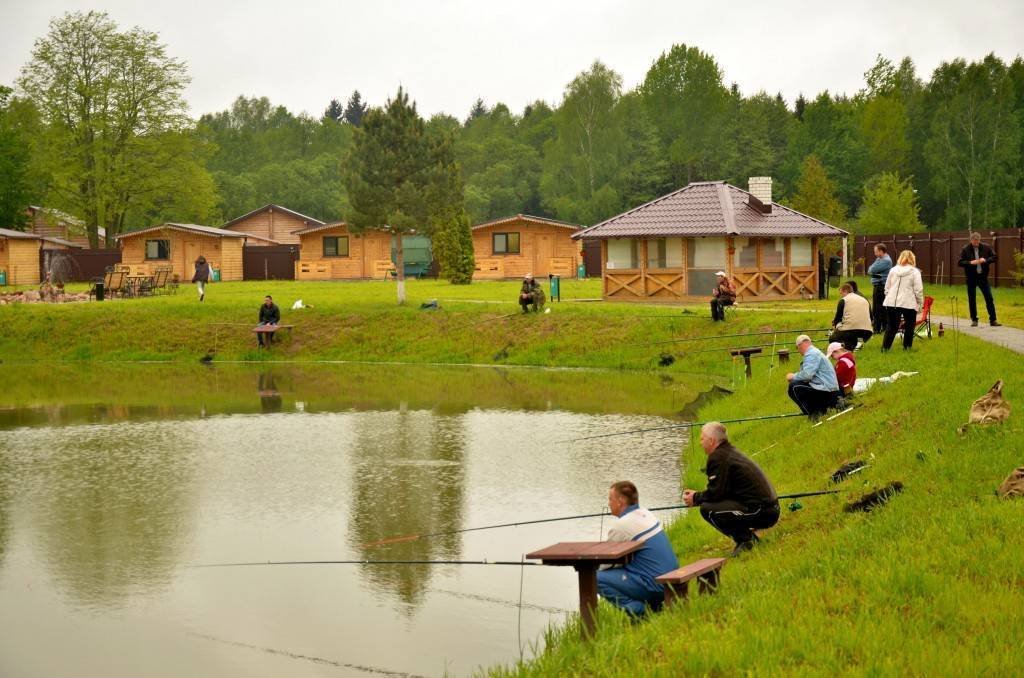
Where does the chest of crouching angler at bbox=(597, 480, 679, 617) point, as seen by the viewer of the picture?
to the viewer's left

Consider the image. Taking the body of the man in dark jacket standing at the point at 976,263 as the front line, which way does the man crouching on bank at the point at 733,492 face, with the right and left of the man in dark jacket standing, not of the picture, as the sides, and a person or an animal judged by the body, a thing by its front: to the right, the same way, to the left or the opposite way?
to the right

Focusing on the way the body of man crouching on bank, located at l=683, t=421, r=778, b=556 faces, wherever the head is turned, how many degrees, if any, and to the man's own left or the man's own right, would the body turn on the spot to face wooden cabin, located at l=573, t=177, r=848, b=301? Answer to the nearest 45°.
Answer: approximately 90° to the man's own right

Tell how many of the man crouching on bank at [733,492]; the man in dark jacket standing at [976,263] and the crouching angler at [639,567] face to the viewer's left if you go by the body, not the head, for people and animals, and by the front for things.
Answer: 2

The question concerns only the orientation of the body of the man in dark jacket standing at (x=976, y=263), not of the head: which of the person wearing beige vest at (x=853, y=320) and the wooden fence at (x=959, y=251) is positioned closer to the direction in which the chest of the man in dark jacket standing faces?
the person wearing beige vest

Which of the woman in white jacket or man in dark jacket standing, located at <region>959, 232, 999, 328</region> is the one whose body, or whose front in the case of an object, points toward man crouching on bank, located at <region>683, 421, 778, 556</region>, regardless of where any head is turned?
the man in dark jacket standing

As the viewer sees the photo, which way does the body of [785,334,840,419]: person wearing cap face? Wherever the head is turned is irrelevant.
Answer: to the viewer's left

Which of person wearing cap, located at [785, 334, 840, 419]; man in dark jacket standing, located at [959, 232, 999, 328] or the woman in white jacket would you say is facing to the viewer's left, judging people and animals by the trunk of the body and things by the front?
the person wearing cap

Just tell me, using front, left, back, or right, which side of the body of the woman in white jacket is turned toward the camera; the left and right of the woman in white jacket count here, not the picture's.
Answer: back

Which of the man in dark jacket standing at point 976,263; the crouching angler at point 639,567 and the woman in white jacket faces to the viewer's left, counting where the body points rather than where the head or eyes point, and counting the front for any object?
the crouching angler

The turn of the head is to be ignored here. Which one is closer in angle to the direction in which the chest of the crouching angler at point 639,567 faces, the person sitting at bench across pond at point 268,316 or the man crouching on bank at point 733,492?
the person sitting at bench across pond

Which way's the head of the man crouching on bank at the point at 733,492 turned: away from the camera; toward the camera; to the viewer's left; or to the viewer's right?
to the viewer's left

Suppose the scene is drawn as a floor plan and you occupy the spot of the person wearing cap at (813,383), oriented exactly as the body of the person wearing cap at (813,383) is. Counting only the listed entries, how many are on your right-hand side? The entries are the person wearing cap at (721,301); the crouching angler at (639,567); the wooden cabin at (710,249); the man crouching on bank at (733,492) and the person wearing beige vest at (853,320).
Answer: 3

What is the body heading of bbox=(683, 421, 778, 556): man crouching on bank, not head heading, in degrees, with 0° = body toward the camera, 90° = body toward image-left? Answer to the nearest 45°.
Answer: approximately 90°

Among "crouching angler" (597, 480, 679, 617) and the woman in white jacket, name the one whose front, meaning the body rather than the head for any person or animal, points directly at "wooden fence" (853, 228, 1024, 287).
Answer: the woman in white jacket

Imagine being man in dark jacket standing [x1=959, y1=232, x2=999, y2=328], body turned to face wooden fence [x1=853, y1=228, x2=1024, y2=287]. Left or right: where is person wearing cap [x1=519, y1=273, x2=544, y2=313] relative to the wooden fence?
left

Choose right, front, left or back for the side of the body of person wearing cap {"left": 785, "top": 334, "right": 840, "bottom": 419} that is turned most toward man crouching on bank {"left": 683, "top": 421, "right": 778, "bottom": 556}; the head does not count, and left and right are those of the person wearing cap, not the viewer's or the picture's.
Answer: left
